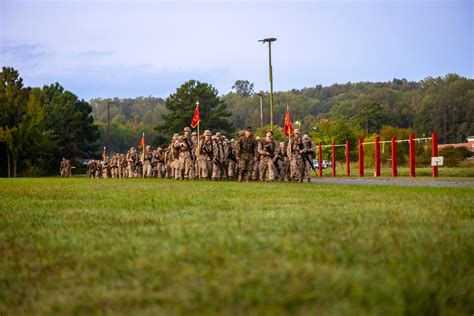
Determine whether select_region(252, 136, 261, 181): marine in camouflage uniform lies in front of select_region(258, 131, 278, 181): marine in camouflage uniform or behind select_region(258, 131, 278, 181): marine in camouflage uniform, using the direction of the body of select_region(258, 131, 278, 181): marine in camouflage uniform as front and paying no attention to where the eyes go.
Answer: behind

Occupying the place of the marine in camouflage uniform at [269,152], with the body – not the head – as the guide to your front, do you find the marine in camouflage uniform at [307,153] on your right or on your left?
on your left

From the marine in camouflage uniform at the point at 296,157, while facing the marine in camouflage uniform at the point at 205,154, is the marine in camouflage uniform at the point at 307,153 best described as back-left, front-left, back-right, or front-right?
back-right

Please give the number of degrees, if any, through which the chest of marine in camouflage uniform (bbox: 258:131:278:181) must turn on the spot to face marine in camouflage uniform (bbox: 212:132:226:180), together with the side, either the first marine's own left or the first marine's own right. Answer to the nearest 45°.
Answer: approximately 135° to the first marine's own right

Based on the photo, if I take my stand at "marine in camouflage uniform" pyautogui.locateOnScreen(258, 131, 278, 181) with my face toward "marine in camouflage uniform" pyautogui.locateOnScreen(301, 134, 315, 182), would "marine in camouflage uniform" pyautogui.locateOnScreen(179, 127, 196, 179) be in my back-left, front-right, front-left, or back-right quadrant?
back-left

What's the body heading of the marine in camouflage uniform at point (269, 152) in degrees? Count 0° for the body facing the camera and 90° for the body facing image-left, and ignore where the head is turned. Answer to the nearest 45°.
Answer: approximately 0°
